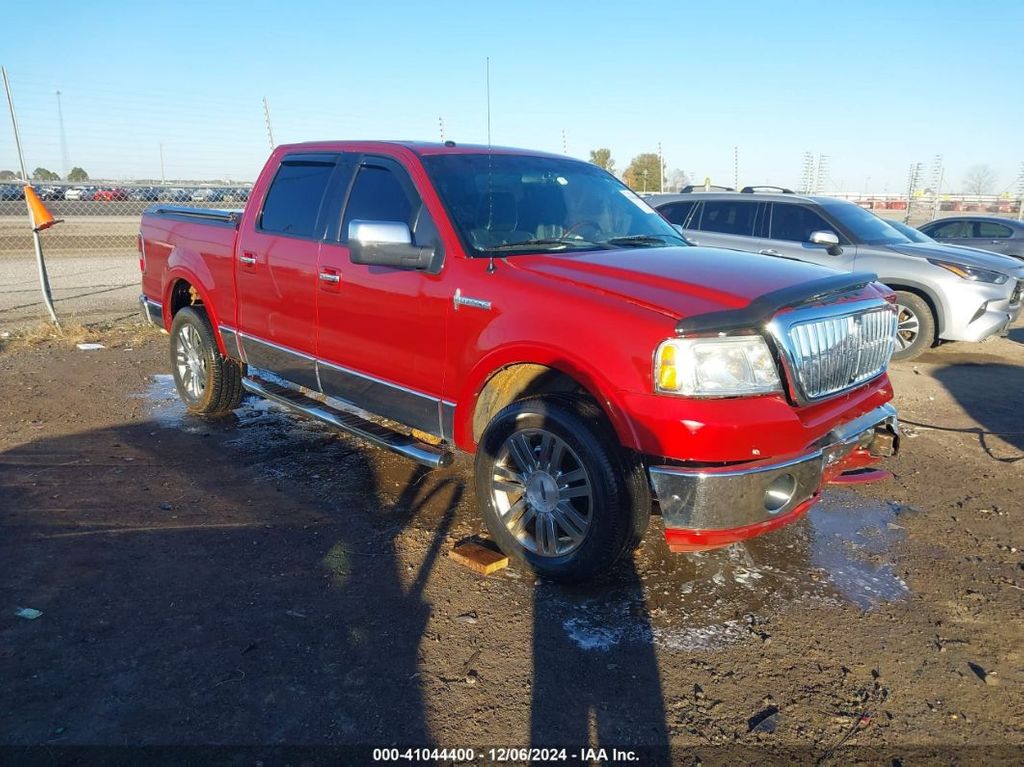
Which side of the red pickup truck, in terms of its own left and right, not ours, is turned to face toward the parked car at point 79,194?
back

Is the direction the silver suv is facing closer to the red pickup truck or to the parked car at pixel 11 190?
the red pickup truck

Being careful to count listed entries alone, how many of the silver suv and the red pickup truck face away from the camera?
0

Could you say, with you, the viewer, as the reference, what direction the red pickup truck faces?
facing the viewer and to the right of the viewer

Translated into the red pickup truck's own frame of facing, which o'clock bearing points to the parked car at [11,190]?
The parked car is roughly at 6 o'clock from the red pickup truck.

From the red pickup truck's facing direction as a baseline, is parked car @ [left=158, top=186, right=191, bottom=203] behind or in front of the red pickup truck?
behind

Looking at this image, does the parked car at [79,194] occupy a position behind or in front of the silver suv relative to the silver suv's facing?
behind

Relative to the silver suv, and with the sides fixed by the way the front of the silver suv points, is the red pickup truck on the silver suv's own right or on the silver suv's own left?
on the silver suv's own right

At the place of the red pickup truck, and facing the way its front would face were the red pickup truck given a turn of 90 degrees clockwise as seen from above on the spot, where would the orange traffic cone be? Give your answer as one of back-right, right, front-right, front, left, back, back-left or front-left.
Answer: right

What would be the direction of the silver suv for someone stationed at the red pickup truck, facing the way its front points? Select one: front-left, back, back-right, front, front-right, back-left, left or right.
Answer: left
